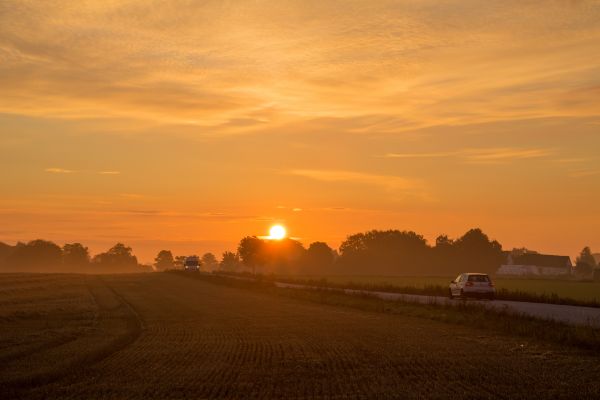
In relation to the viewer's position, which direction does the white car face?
facing away from the viewer and to the left of the viewer
